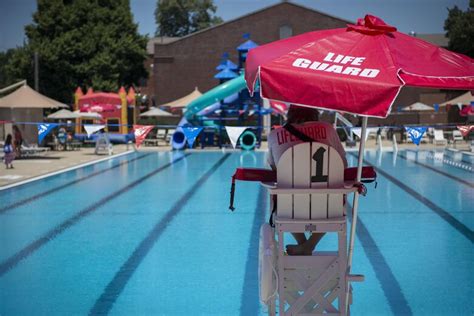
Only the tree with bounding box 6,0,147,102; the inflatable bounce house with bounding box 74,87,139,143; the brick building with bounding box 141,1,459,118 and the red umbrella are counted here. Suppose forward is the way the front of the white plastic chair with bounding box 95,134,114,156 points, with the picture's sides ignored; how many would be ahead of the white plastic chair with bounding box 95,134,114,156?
1

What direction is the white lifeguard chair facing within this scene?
away from the camera

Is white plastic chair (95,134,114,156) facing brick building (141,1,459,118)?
no

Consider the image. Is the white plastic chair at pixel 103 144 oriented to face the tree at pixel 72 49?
no

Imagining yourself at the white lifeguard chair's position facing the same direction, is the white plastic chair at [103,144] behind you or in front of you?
in front

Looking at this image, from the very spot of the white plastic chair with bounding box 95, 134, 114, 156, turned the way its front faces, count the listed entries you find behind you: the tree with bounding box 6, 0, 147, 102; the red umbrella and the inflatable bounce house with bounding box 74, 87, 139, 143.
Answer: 2

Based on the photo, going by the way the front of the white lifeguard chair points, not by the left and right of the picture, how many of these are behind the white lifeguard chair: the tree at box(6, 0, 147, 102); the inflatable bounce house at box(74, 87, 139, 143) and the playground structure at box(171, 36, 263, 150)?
0

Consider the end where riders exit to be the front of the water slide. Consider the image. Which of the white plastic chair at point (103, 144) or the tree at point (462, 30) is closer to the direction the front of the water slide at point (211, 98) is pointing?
the white plastic chair

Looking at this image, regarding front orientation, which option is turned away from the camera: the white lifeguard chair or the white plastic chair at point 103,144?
the white lifeguard chair

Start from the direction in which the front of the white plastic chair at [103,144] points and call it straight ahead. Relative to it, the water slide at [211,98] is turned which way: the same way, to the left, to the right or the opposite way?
the same way

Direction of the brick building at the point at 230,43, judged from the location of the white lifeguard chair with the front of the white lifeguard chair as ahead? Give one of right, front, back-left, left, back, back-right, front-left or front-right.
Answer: front

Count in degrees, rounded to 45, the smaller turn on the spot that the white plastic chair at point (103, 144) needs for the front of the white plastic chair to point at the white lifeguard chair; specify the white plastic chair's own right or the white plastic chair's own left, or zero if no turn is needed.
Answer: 0° — it already faces it

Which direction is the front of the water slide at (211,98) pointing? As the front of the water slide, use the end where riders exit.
toward the camera

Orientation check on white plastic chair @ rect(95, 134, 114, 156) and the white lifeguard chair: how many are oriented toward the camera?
1

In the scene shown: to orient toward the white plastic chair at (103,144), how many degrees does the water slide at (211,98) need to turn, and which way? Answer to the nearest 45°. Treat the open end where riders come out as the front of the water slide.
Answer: approximately 90° to its right

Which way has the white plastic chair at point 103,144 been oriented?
toward the camera

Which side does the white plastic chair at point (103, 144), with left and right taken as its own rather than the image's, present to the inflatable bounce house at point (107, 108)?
back

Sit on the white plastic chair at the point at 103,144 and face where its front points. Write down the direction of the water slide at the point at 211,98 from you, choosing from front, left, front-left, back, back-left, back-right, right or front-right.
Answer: left

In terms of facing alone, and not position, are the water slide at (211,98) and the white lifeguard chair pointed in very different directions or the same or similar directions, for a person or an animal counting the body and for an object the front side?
very different directions
